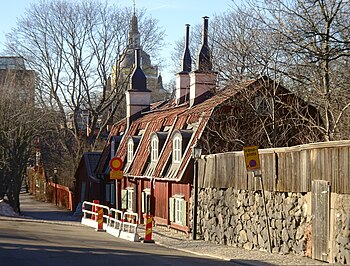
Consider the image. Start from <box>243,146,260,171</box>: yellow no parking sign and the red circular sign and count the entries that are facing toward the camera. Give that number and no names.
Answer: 2

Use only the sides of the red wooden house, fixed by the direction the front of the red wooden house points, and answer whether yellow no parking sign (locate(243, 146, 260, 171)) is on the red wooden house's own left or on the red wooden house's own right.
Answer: on the red wooden house's own left

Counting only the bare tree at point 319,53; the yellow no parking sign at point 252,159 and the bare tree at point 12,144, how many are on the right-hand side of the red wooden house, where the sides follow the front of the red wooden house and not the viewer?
1

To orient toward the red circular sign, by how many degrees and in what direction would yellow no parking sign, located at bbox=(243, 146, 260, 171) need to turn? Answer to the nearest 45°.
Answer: approximately 135° to its right

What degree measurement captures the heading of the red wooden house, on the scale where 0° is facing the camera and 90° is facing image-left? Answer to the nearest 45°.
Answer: approximately 45°

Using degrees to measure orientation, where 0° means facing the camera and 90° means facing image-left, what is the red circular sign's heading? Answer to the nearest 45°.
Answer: approximately 0°

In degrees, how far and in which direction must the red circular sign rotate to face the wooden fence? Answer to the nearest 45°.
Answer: approximately 45° to its left

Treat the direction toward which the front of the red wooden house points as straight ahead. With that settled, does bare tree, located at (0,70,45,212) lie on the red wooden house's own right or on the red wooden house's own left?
on the red wooden house's own right
